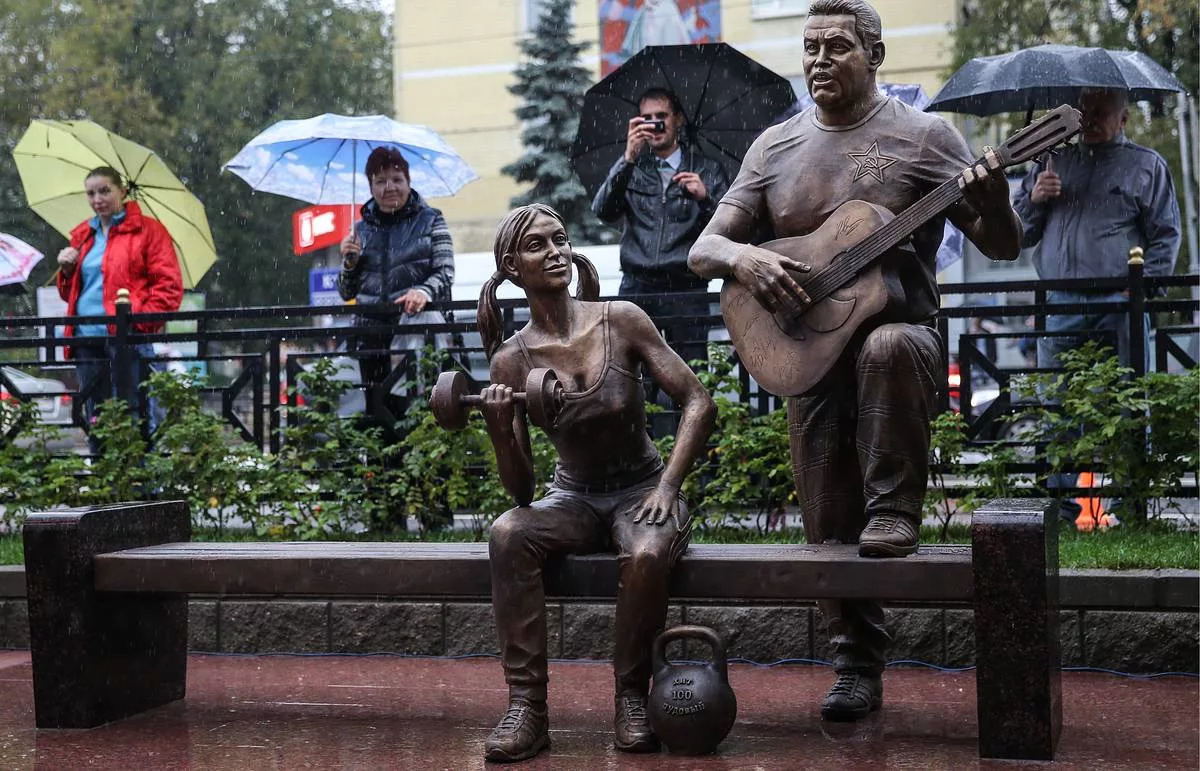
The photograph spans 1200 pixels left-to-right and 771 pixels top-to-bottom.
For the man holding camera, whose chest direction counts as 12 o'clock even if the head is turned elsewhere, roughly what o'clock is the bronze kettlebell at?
The bronze kettlebell is roughly at 12 o'clock from the man holding camera.

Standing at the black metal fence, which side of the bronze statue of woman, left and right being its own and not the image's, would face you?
back

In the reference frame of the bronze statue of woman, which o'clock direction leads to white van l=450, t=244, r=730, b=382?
The white van is roughly at 6 o'clock from the bronze statue of woman.

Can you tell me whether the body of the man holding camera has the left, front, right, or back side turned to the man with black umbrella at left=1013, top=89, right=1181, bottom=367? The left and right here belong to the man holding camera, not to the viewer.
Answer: left

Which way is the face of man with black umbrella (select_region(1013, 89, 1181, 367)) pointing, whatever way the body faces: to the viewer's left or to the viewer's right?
to the viewer's left

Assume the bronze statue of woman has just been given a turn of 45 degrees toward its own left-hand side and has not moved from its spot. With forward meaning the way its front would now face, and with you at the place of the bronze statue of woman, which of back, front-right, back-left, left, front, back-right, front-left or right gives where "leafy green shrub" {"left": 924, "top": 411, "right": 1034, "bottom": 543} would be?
left

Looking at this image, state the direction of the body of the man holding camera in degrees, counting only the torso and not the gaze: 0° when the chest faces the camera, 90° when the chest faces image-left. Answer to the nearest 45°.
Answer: approximately 0°

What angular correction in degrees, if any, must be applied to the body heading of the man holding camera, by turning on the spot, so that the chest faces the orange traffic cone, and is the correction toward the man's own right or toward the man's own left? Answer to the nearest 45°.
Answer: approximately 90° to the man's own left
